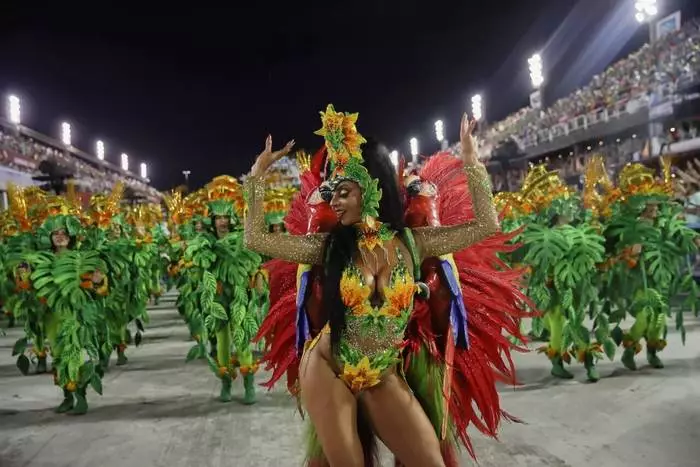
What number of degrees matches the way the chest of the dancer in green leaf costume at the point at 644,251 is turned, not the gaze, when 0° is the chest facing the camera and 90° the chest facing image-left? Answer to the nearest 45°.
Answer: approximately 0°

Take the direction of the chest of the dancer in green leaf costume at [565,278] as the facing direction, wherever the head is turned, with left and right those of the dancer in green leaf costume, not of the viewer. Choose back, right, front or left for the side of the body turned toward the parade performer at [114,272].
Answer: right

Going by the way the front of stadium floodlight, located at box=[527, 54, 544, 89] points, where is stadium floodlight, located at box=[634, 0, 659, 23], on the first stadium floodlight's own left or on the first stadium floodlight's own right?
on the first stadium floodlight's own left

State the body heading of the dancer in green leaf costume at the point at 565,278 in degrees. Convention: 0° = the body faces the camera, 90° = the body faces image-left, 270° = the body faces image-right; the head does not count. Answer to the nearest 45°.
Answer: approximately 0°

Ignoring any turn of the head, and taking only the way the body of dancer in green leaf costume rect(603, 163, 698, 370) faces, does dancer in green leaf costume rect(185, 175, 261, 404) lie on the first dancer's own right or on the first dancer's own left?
on the first dancer's own right

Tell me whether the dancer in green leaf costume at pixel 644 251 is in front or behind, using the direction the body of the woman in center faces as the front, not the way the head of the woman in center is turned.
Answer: behind

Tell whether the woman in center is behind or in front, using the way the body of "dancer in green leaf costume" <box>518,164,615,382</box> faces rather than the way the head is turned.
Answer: in front
